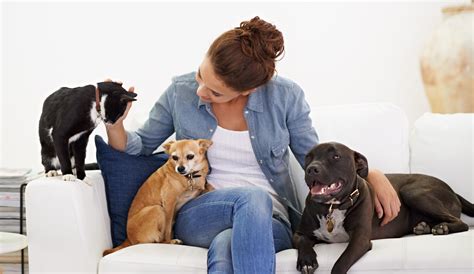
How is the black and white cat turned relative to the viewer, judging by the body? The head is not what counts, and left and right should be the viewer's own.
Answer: facing the viewer and to the right of the viewer

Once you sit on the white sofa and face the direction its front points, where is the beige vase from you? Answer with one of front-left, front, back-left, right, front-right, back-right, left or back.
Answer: back-left

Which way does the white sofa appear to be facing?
toward the camera

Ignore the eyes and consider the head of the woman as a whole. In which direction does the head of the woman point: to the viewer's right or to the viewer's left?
to the viewer's left

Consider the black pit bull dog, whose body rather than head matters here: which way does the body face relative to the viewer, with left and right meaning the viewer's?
facing the viewer and to the left of the viewer

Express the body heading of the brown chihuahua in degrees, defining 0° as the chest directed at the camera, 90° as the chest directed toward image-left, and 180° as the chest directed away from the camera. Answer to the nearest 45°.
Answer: approximately 270°
